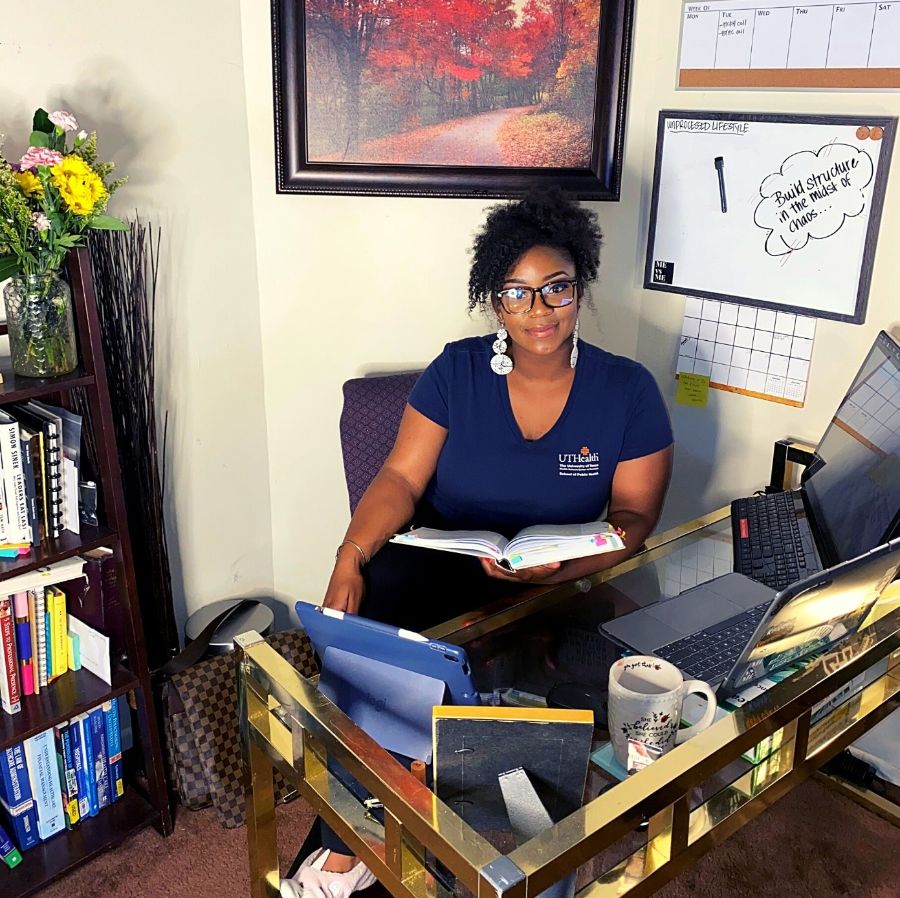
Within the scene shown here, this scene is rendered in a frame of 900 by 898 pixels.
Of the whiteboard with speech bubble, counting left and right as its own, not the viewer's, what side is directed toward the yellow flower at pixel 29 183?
front

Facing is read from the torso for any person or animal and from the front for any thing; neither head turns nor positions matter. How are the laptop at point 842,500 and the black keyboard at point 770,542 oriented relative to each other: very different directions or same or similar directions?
same or similar directions

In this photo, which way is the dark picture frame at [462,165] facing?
toward the camera

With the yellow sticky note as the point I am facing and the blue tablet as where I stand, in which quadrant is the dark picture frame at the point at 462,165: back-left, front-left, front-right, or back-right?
front-left

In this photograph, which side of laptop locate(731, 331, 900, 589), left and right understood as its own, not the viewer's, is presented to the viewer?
left

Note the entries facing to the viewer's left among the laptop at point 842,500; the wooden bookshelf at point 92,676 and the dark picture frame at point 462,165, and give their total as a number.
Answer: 1

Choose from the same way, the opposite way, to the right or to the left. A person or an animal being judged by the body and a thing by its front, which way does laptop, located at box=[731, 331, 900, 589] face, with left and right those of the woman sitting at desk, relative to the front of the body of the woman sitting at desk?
to the right

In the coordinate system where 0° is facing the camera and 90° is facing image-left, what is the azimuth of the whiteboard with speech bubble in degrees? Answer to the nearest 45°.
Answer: approximately 45°

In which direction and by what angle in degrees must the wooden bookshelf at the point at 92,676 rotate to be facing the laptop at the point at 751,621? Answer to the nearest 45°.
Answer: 0° — it already faces it

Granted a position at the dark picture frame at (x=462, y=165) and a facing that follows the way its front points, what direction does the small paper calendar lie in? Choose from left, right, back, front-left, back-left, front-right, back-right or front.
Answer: left

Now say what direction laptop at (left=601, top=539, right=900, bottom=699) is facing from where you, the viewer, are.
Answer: facing away from the viewer and to the left of the viewer

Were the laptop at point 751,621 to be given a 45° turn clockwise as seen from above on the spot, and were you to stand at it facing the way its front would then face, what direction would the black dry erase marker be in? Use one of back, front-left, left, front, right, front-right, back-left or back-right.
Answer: front

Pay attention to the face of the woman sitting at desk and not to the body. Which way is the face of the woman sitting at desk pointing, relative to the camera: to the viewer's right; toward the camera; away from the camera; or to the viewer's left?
toward the camera

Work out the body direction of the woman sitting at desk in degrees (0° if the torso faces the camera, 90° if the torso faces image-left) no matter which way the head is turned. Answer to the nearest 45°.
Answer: approximately 0°

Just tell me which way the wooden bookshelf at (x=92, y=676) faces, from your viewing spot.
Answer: facing the viewer and to the right of the viewer

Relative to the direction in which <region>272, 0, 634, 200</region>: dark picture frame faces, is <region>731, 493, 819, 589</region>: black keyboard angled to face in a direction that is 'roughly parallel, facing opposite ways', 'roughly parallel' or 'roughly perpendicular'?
roughly perpendicular
